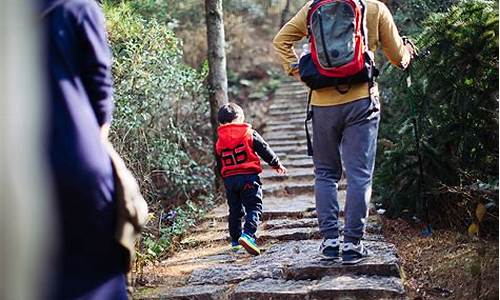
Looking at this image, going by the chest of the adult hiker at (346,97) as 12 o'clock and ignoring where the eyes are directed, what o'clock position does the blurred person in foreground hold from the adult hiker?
The blurred person in foreground is roughly at 7 o'clock from the adult hiker.

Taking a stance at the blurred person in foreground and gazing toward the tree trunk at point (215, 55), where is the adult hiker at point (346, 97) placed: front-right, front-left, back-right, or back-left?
front-right

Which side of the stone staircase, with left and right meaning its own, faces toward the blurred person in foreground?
front

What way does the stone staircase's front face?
toward the camera

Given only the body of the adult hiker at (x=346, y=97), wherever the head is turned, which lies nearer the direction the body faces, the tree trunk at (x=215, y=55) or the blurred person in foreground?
the tree trunk

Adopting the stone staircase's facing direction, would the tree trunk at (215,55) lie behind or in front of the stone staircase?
behind

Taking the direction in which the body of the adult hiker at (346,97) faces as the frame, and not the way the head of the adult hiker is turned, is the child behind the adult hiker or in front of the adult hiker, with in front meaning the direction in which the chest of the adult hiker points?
in front

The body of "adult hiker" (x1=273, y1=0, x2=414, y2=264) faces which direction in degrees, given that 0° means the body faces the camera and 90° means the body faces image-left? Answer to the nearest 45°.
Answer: approximately 180°

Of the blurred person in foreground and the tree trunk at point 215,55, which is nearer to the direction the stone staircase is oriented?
the blurred person in foreground
